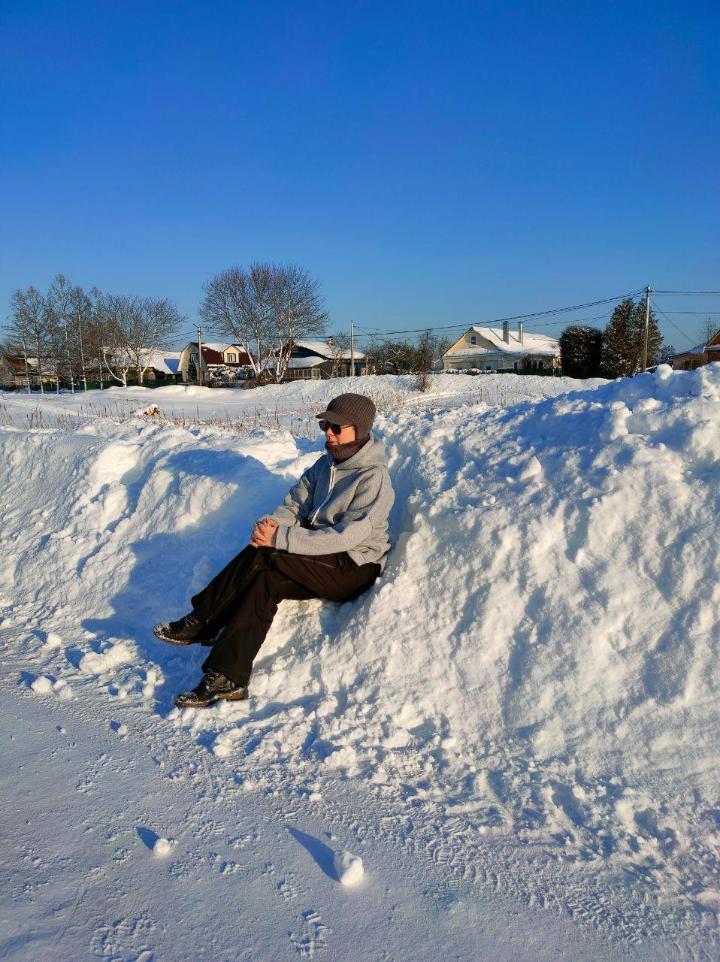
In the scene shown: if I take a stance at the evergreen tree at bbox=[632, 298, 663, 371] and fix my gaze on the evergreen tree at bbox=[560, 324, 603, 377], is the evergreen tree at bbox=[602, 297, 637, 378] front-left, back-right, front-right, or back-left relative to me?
front-left

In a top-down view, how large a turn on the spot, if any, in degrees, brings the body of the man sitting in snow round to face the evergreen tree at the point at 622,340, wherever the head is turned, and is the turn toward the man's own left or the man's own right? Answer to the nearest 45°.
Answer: approximately 180°

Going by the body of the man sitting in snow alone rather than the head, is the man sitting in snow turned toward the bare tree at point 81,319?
no

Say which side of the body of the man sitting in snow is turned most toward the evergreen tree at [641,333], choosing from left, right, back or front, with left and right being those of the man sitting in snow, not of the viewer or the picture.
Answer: back

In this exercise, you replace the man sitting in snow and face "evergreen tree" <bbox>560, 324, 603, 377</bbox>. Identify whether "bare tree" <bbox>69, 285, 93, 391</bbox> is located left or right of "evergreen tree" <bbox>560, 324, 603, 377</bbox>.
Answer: left

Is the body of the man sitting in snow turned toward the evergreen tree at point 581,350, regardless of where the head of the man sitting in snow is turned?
no

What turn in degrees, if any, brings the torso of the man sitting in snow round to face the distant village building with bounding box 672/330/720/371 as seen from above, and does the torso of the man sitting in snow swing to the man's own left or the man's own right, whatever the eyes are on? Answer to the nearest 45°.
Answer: approximately 180°

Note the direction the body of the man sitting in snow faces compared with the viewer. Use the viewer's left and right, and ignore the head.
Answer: facing the viewer and to the left of the viewer
